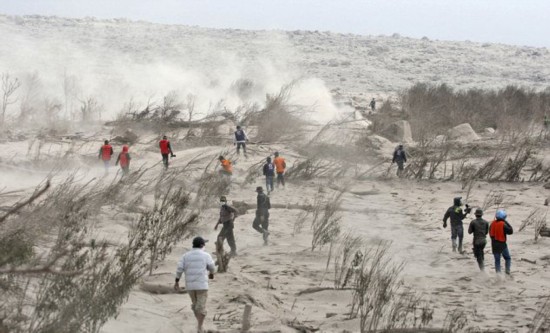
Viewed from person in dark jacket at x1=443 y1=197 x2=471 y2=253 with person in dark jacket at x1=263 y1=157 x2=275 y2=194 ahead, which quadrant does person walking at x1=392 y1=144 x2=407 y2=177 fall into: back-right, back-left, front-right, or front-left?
front-right

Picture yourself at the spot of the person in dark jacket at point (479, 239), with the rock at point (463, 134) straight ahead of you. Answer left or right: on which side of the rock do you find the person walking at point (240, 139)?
left

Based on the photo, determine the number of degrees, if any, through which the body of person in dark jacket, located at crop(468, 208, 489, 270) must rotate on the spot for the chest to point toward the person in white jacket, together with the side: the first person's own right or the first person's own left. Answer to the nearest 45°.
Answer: approximately 135° to the first person's own left

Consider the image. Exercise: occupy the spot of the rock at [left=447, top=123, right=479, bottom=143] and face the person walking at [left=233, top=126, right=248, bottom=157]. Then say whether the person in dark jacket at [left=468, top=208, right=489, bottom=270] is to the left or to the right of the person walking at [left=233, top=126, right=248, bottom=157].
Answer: left

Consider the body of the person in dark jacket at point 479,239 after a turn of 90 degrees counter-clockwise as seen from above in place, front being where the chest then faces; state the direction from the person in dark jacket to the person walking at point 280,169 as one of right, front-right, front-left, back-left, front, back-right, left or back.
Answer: front-right

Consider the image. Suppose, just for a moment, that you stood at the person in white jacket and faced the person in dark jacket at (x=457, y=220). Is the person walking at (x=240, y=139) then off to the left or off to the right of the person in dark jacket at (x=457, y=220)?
left

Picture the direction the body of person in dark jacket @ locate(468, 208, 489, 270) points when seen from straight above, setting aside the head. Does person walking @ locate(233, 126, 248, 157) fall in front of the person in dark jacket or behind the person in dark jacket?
in front

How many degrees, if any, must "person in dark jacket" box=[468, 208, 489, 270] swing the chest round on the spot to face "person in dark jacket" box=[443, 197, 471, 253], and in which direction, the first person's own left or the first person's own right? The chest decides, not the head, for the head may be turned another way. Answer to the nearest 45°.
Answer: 0° — they already face them

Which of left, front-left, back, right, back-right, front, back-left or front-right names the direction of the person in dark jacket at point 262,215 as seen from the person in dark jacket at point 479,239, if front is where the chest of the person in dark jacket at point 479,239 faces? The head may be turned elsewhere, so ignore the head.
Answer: left

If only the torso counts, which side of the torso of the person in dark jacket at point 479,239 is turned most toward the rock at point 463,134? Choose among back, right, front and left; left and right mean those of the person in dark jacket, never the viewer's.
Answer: front

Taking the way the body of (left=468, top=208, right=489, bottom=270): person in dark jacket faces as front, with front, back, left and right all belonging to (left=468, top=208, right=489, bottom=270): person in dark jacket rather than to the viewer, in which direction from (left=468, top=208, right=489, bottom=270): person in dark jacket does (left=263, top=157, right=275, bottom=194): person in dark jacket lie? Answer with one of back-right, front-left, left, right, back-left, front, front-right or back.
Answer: front-left

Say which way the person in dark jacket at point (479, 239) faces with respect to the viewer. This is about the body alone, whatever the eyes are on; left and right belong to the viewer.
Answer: facing away from the viewer
